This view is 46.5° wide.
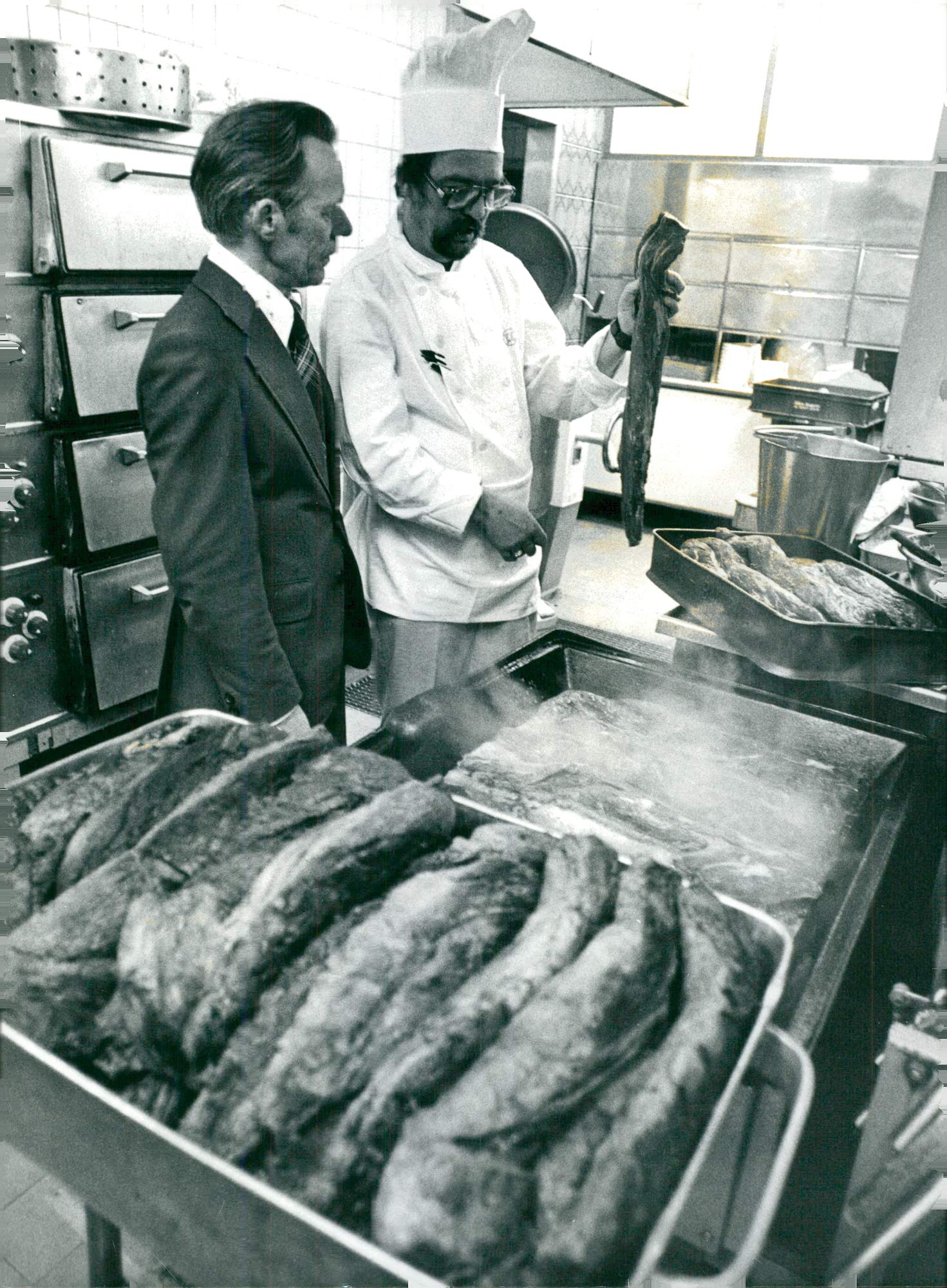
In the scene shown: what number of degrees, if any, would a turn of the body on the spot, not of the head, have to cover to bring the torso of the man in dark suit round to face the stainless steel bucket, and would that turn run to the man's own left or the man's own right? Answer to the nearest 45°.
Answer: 0° — they already face it

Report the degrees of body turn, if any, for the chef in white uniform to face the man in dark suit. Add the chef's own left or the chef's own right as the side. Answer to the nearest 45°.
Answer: approximately 90° to the chef's own right

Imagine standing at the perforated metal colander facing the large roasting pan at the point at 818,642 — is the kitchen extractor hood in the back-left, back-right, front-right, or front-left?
front-left

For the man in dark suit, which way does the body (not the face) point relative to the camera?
to the viewer's right

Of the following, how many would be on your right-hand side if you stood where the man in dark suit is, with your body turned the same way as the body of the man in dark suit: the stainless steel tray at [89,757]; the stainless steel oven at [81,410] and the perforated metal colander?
1

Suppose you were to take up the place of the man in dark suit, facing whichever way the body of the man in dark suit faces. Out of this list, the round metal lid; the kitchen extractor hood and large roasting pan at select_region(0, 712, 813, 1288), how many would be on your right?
1

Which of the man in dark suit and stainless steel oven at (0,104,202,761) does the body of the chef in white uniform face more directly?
the man in dark suit

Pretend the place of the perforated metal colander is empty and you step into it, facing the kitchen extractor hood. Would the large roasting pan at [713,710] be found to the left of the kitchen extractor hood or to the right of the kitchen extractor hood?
right

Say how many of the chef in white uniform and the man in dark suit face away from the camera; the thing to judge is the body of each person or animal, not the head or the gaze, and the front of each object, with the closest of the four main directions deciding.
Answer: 0

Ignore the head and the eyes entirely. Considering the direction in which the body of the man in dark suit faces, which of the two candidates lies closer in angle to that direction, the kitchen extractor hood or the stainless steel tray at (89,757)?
the kitchen extractor hood

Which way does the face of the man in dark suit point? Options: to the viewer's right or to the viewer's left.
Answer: to the viewer's right

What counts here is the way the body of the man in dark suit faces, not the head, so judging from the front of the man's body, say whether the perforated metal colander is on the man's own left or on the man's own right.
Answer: on the man's own left

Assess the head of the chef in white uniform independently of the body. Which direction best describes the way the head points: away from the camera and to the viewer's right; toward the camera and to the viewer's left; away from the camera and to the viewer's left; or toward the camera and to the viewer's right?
toward the camera and to the viewer's right

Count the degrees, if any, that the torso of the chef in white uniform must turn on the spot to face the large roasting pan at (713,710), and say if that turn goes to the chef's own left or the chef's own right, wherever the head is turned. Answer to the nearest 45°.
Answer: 0° — they already face it

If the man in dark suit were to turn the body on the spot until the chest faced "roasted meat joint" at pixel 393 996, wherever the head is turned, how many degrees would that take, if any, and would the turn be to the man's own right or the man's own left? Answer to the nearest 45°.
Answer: approximately 90° to the man's own right

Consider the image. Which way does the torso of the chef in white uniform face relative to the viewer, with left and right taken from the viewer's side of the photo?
facing the viewer and to the right of the viewer
